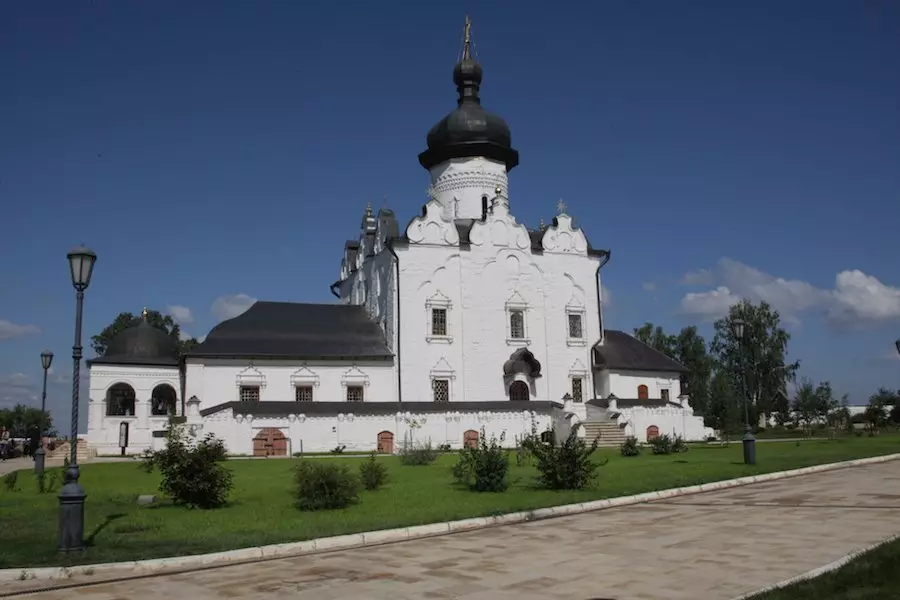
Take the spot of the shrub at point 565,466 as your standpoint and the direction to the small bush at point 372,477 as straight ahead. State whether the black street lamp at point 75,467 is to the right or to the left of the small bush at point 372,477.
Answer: left
